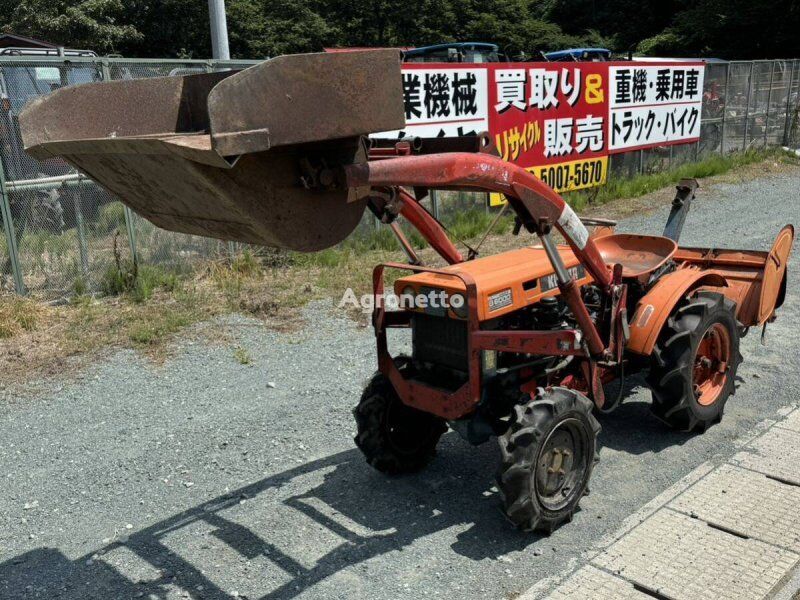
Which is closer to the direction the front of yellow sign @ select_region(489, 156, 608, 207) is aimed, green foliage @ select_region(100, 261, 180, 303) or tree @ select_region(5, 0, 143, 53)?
the green foliage

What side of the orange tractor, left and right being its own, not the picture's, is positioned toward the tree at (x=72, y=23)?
right

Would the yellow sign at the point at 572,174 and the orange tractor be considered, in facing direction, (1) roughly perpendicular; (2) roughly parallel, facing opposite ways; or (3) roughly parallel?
roughly perpendicular

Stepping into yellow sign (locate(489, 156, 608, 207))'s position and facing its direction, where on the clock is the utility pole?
The utility pole is roughly at 4 o'clock from the yellow sign.

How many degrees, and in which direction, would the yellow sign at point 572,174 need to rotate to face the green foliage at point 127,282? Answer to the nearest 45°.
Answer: approximately 90° to its right

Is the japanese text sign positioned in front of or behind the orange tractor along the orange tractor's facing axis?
behind

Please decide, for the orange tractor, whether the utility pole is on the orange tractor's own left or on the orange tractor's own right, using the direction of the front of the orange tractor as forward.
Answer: on the orange tractor's own right

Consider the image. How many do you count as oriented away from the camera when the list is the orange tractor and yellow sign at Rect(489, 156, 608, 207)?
0

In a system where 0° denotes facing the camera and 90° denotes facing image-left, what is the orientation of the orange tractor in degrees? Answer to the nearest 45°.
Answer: approximately 45°

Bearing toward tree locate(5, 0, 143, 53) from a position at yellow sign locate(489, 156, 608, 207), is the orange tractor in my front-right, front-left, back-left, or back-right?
back-left

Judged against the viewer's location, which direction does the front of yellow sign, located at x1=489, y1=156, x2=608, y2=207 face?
facing the viewer and to the right of the viewer

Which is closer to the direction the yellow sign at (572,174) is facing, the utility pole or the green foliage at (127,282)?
the green foliage
